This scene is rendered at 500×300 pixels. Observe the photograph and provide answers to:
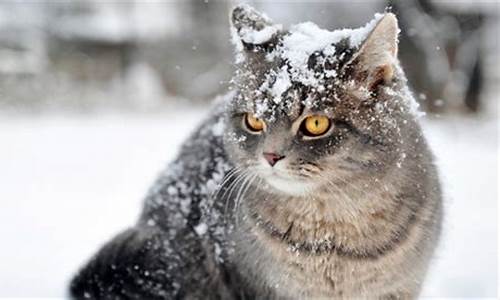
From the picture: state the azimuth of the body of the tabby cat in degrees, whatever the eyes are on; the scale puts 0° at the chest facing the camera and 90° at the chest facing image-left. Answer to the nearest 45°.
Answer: approximately 315°

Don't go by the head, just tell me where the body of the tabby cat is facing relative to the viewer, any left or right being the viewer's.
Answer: facing the viewer and to the right of the viewer
